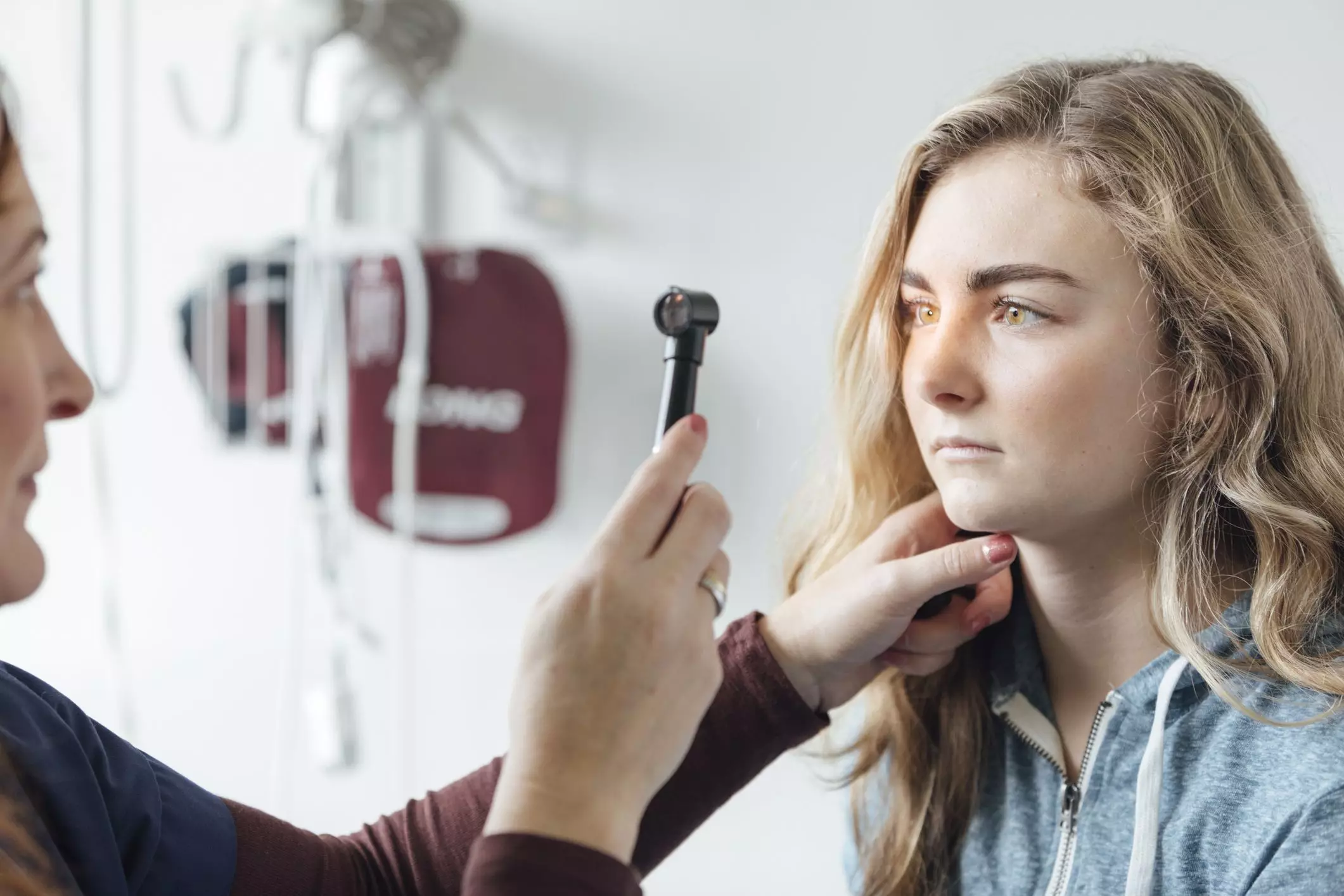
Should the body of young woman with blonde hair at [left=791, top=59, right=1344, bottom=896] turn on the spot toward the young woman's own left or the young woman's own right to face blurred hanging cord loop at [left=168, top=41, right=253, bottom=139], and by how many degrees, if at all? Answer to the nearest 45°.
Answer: approximately 90° to the young woman's own right

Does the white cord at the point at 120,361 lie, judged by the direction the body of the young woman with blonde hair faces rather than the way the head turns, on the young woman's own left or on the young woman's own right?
on the young woman's own right

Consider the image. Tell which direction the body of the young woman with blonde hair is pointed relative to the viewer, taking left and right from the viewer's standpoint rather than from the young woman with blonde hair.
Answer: facing the viewer and to the left of the viewer

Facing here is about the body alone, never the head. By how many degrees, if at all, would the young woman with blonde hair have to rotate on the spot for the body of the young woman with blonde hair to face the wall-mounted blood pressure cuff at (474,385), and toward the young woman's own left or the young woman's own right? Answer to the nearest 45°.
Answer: approximately 90° to the young woman's own right

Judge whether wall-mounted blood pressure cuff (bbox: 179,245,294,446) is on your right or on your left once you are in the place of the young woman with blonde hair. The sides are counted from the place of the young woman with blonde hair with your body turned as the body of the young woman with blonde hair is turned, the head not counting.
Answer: on your right

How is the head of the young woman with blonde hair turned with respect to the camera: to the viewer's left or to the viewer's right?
to the viewer's left
